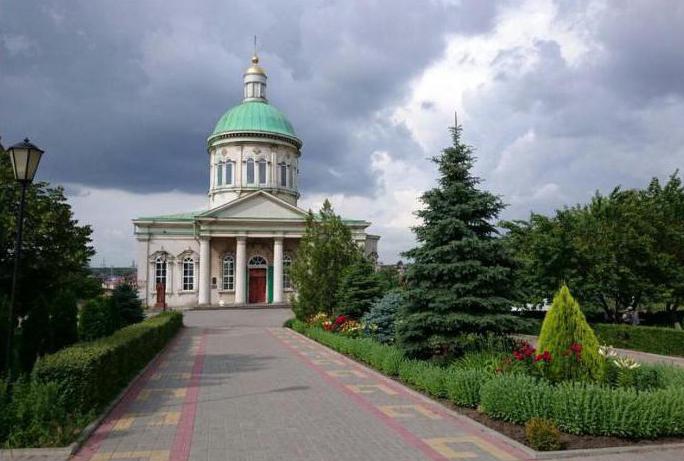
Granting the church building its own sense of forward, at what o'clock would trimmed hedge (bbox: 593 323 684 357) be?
The trimmed hedge is roughly at 11 o'clock from the church building.

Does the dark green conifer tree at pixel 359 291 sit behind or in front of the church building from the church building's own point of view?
in front

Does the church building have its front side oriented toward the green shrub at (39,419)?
yes

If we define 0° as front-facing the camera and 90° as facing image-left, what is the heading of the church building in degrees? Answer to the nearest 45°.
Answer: approximately 0°

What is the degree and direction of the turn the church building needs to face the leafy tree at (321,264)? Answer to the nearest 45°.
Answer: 0° — it already faces it

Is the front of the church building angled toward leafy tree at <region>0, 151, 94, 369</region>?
yes

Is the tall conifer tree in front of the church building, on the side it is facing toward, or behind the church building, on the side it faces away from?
in front

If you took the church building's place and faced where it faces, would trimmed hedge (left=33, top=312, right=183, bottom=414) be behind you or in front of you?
in front

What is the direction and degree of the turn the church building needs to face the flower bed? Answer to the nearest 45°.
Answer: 0° — it already faces it
